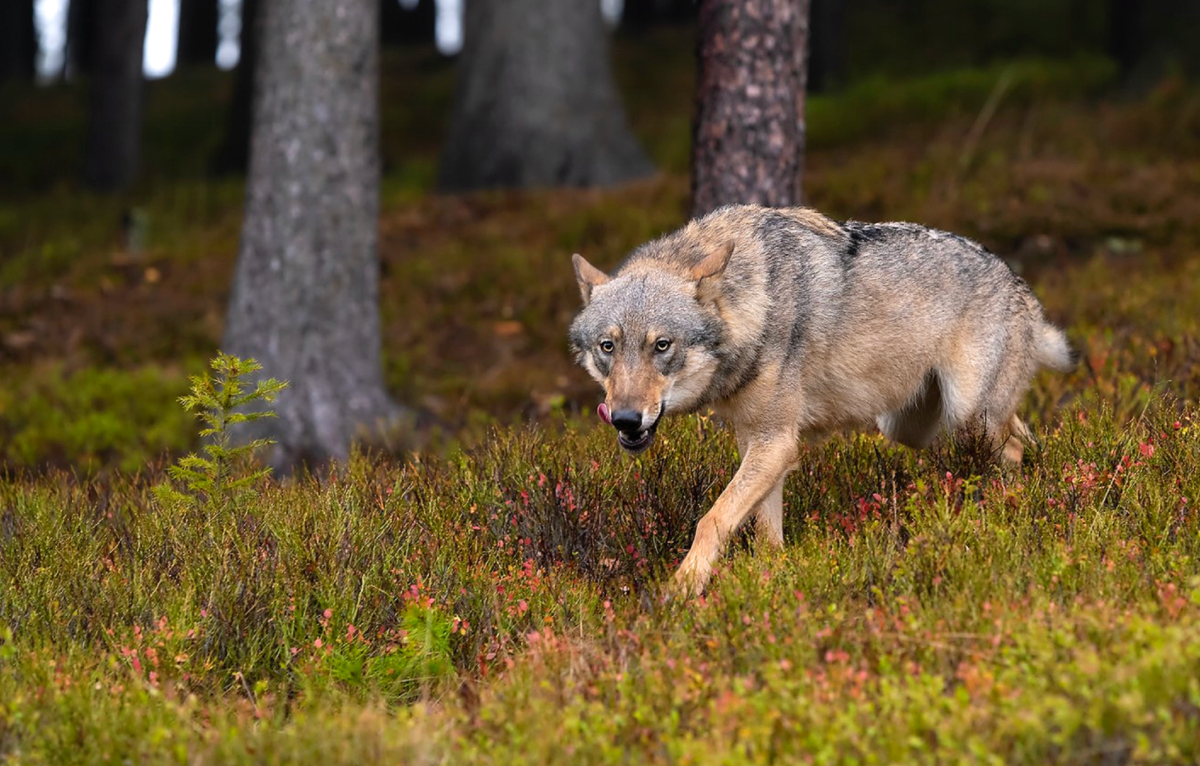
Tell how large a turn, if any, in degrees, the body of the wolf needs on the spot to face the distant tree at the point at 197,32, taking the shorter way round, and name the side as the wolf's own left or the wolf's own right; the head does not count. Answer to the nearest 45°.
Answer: approximately 90° to the wolf's own right

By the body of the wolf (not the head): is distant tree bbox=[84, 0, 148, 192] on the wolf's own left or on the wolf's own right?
on the wolf's own right

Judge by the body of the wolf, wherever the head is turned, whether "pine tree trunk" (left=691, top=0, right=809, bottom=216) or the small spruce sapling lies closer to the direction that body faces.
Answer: the small spruce sapling

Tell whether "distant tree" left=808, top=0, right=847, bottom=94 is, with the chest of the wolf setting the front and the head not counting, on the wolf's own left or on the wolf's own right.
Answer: on the wolf's own right

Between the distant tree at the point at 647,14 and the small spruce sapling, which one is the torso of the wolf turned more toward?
the small spruce sapling

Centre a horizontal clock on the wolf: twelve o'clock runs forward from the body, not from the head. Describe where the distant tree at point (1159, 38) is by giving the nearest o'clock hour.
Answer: The distant tree is roughly at 5 o'clock from the wolf.

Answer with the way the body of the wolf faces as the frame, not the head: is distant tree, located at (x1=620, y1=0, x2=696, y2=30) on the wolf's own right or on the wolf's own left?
on the wolf's own right

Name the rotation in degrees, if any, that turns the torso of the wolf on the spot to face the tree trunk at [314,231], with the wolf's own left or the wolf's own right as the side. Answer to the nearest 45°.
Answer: approximately 90° to the wolf's own right

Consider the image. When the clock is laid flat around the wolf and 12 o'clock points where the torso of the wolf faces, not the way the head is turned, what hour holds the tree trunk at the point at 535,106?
The tree trunk is roughly at 4 o'clock from the wolf.
